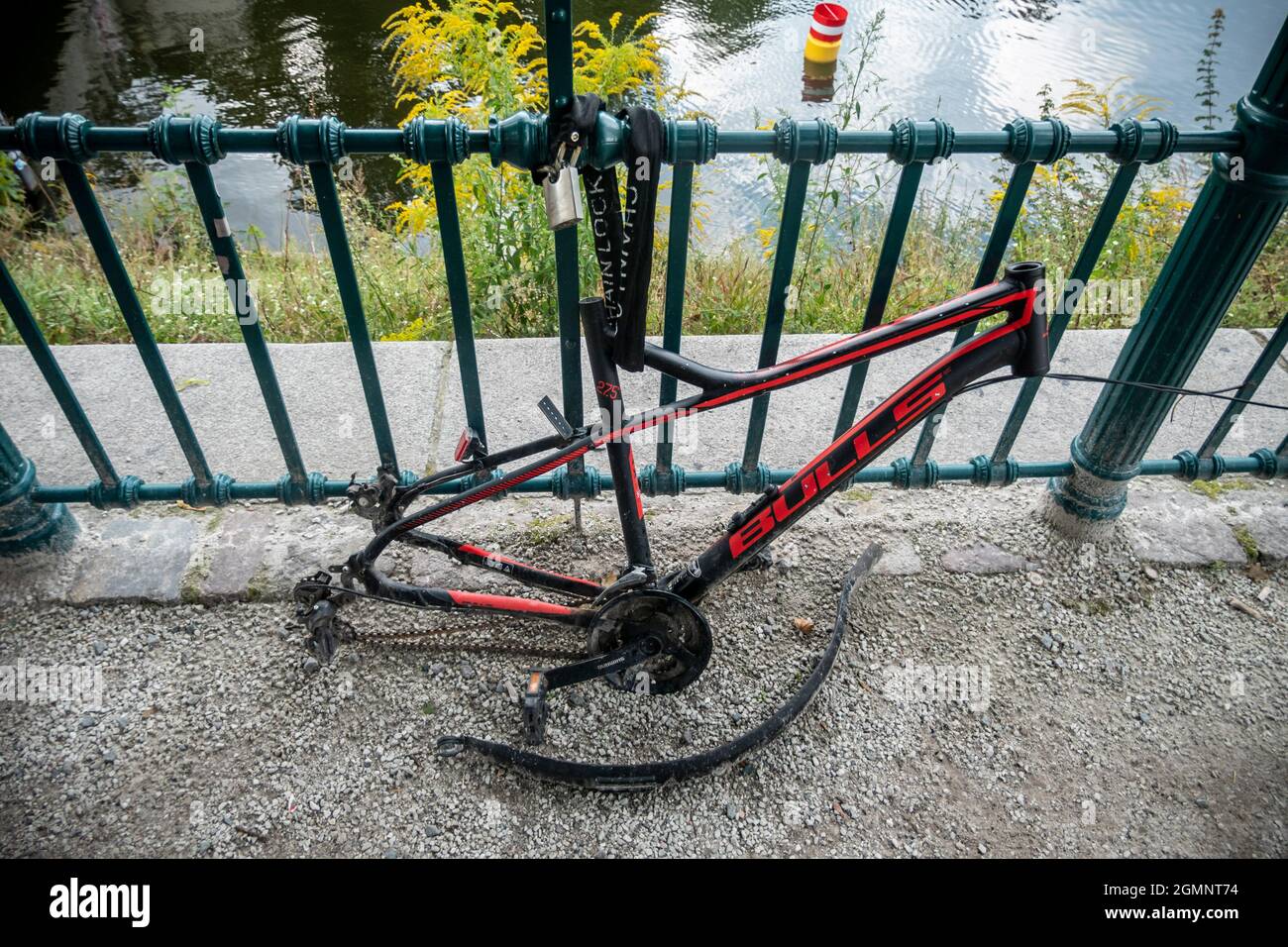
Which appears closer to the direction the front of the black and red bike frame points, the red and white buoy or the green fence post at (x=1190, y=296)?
the green fence post

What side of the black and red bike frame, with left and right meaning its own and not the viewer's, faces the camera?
right

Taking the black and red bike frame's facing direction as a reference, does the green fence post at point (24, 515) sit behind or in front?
behind

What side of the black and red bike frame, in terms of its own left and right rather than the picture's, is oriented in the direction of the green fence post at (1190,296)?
front

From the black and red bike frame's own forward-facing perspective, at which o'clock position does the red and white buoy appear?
The red and white buoy is roughly at 9 o'clock from the black and red bike frame.
